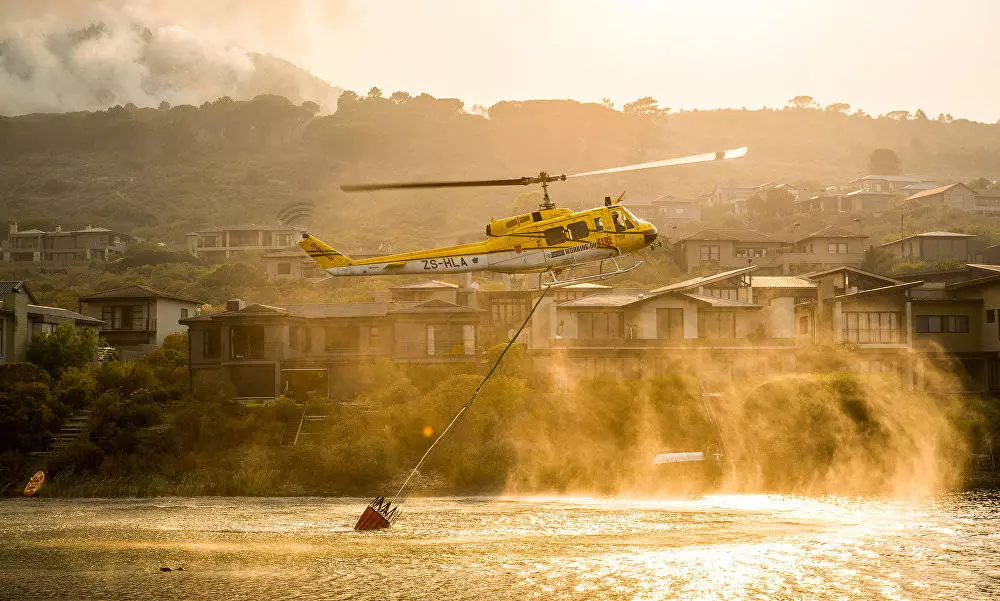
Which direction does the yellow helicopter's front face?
to the viewer's right
